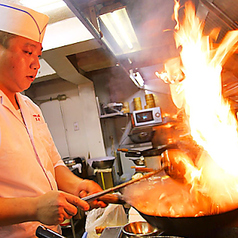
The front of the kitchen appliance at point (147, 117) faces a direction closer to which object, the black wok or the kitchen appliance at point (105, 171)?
the black wok

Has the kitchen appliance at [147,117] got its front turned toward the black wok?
yes

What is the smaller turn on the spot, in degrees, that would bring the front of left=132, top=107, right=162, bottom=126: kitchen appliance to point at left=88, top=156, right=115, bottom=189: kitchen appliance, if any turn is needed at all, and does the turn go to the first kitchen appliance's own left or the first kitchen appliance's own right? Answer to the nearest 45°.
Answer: approximately 45° to the first kitchen appliance's own right

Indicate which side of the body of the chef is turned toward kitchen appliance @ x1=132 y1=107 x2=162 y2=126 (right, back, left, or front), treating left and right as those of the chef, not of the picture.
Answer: left

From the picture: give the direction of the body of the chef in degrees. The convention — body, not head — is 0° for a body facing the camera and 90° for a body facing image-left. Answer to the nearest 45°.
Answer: approximately 315°

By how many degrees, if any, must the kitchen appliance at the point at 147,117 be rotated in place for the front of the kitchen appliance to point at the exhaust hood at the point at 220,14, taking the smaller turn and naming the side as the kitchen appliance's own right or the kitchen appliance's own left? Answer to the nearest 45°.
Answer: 0° — it already faces it

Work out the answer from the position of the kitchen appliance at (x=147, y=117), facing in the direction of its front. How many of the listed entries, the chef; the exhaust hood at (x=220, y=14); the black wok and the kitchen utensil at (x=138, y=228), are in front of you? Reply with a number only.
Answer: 4

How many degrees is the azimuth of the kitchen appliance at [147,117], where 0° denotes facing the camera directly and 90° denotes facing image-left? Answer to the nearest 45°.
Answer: approximately 0°
